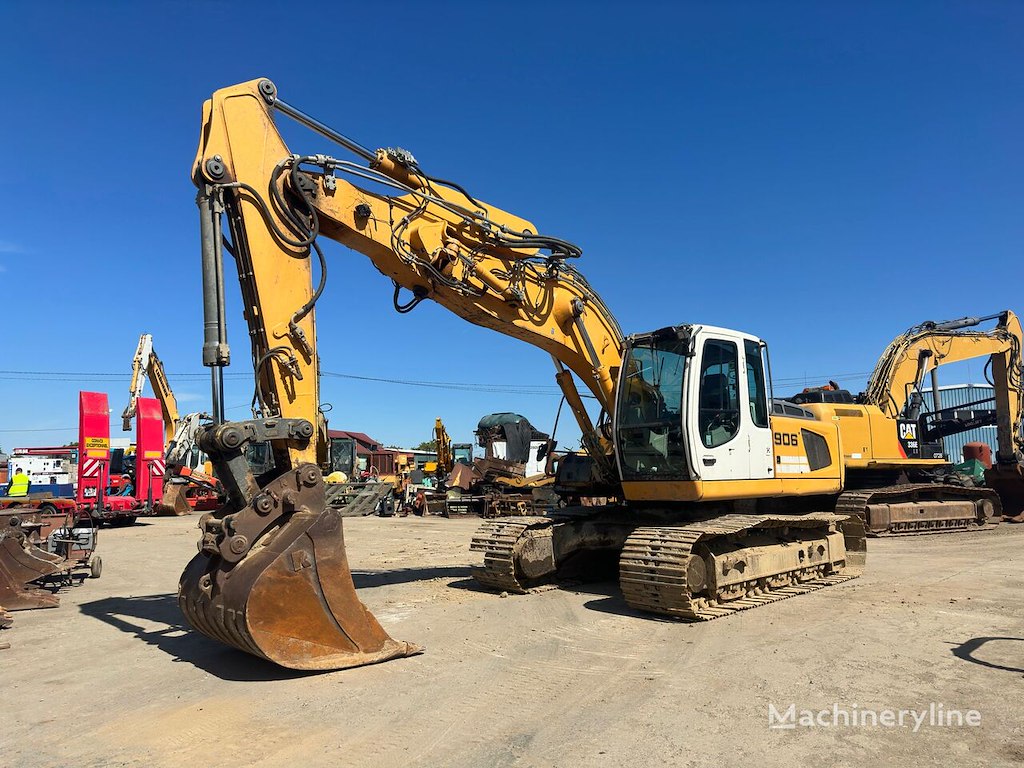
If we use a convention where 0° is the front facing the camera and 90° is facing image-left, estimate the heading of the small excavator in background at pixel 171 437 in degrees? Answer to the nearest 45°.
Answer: approximately 45°

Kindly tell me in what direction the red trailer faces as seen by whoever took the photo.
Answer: facing away from the viewer and to the left of the viewer

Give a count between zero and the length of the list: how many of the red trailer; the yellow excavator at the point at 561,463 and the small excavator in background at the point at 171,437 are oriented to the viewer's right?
0

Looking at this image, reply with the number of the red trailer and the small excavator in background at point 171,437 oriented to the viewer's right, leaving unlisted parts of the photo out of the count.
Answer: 0

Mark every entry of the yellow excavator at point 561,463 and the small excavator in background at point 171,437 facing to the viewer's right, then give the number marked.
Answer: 0

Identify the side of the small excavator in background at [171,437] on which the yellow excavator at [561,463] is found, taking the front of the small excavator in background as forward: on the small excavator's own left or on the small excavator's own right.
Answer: on the small excavator's own left

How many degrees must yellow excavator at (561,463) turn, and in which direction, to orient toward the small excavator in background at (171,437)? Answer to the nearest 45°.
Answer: approximately 90° to its right

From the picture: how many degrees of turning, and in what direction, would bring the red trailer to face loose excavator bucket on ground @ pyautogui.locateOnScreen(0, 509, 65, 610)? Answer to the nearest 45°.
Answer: approximately 135° to its left

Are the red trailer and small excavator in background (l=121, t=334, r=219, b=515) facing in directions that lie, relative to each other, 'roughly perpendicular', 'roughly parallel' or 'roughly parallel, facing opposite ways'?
roughly perpendicular

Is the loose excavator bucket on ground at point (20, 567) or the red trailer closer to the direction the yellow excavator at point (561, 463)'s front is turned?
the loose excavator bucket on ground

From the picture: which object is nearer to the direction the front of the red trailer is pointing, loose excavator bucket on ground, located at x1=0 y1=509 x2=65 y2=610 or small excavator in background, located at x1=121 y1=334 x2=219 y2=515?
the small excavator in background

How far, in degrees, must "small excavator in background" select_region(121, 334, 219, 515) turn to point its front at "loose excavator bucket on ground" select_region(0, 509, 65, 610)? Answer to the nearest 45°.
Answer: approximately 45° to its left
